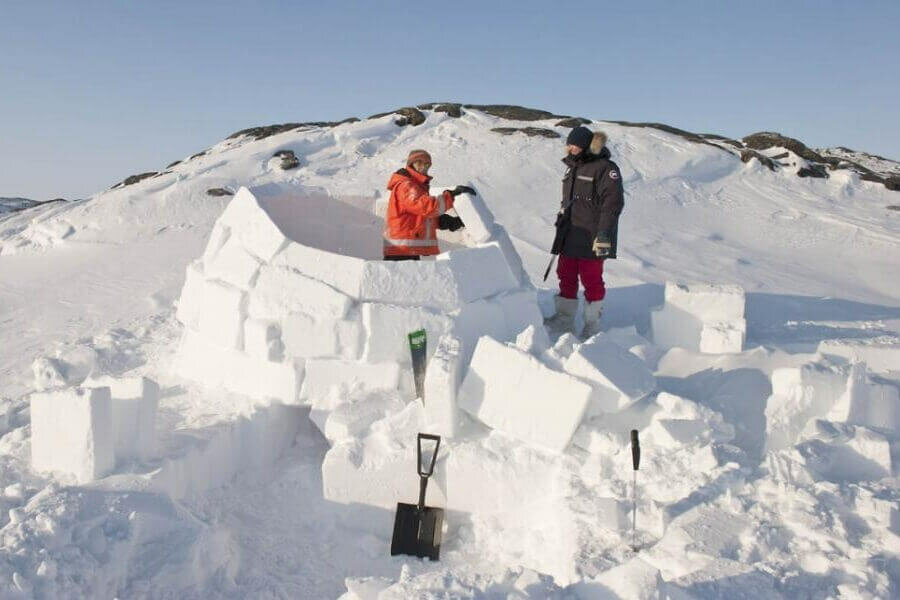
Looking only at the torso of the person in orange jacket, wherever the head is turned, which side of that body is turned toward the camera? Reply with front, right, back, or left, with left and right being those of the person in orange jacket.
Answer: right

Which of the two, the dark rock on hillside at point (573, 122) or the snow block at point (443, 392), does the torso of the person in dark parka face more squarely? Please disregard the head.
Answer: the snow block

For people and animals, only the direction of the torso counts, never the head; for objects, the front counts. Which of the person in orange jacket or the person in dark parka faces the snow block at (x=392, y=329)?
the person in dark parka

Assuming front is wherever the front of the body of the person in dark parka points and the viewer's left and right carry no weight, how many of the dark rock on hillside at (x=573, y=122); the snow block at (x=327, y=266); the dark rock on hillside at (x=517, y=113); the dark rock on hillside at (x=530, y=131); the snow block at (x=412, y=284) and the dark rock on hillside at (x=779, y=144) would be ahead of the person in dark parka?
2

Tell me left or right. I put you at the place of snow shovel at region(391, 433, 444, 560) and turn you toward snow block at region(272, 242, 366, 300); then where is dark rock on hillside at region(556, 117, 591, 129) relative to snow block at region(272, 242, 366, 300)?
right

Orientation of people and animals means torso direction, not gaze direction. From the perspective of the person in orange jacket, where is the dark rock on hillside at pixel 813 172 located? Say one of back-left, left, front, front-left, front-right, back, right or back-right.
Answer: front-left

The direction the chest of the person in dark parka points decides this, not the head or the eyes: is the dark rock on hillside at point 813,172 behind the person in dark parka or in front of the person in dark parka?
behind

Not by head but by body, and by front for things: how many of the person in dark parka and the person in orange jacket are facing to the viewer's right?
1

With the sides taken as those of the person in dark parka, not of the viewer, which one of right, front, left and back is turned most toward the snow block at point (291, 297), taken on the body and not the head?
front

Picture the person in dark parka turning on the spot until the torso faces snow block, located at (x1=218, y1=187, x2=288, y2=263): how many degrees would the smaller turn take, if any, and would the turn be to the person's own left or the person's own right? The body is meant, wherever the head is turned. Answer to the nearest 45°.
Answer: approximately 45° to the person's own right

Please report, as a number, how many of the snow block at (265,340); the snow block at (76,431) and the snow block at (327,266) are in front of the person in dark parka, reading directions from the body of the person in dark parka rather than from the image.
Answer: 3

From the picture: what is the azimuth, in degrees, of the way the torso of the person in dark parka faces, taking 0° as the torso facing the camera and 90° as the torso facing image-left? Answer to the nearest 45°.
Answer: approximately 45°

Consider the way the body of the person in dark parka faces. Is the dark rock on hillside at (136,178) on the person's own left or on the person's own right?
on the person's own right
